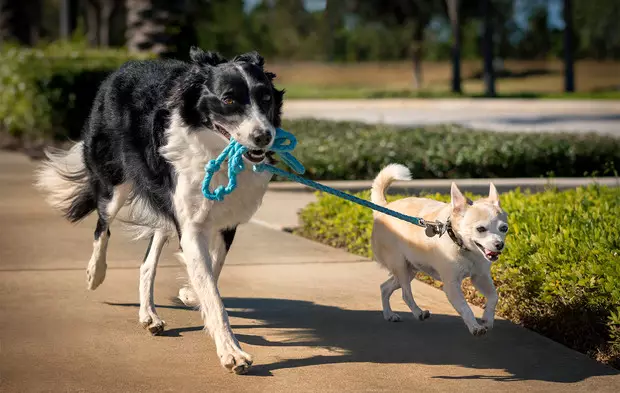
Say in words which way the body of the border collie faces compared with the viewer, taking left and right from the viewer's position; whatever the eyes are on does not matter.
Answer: facing the viewer and to the right of the viewer

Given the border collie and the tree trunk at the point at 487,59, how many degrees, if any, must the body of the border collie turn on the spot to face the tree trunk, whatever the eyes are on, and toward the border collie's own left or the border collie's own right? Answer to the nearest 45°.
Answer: approximately 135° to the border collie's own left

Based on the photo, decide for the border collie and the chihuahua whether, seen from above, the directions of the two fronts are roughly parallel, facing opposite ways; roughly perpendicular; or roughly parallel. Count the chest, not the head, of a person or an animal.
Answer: roughly parallel

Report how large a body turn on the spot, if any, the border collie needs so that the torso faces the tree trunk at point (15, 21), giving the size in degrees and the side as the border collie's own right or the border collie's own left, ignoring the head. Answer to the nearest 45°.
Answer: approximately 135° to the border collie's own left

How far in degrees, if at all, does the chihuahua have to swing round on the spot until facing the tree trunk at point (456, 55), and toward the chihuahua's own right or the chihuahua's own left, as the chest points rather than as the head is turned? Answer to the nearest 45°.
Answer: approximately 135° to the chihuahua's own left

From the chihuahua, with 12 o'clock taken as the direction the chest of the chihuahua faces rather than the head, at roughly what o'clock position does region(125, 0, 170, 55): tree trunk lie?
The tree trunk is roughly at 7 o'clock from the chihuahua.

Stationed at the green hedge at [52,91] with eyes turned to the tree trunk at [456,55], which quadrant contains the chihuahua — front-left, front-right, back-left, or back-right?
back-right

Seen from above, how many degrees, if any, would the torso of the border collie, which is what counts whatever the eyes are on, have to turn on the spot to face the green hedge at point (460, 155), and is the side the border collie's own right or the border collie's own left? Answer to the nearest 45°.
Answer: approximately 90° to the border collie's own left

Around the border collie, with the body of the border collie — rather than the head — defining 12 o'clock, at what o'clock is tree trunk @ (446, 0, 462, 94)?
The tree trunk is roughly at 8 o'clock from the border collie.

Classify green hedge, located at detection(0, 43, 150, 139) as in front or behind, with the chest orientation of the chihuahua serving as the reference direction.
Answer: behind

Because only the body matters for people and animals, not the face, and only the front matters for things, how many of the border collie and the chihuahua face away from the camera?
0
